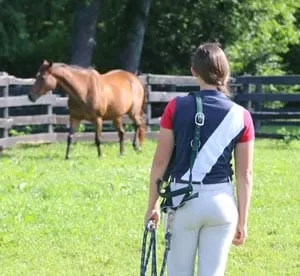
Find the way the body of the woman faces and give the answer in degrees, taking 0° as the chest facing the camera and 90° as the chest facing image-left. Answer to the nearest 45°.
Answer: approximately 180°

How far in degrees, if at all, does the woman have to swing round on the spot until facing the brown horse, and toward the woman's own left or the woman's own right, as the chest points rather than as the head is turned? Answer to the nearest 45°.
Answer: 0° — they already face it
